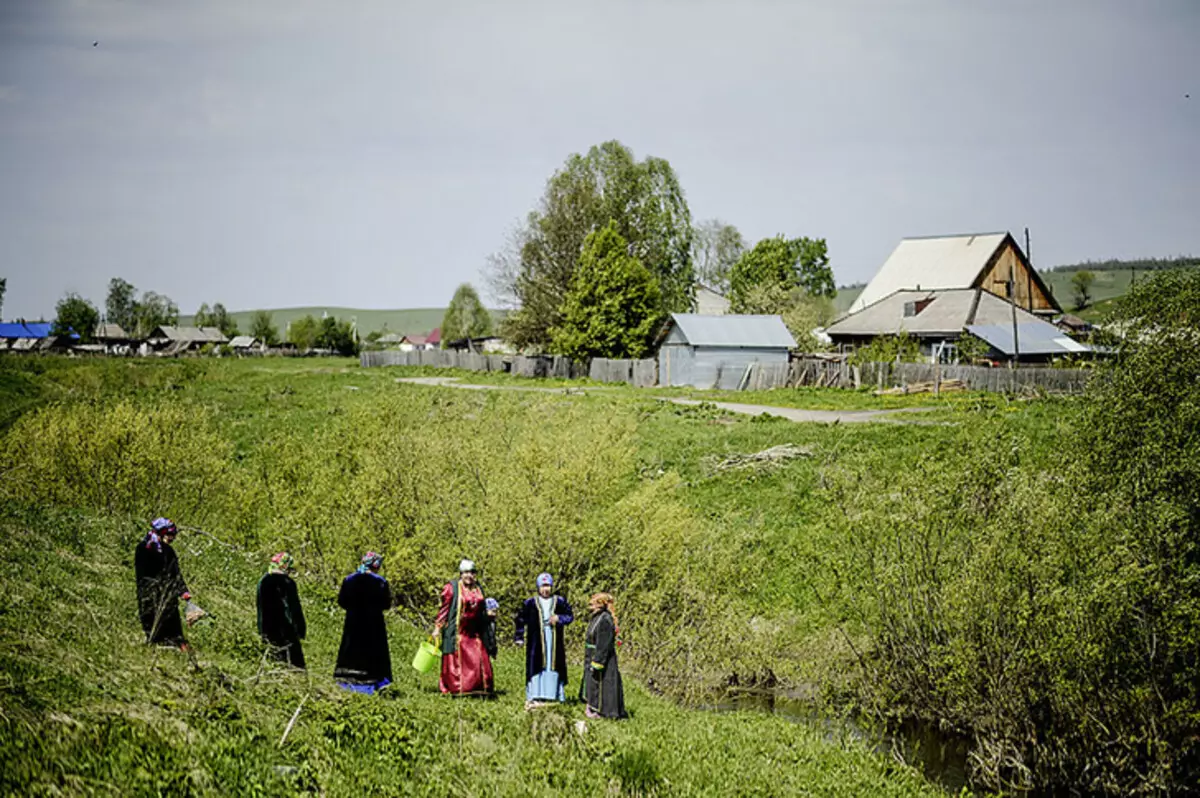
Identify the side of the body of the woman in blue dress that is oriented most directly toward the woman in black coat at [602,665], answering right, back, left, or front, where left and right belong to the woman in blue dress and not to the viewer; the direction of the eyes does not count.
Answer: left

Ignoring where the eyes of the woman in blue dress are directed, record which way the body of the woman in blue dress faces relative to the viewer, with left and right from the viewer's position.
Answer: facing the viewer

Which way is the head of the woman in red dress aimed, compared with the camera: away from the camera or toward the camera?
toward the camera

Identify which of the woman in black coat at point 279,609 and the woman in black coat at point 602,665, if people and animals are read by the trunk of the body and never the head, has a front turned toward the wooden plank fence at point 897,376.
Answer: the woman in black coat at point 279,609

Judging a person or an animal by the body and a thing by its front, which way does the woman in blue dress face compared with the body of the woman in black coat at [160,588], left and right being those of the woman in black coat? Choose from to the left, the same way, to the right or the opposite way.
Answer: to the right

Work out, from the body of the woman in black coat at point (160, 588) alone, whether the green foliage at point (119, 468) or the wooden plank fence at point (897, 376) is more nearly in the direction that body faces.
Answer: the wooden plank fence

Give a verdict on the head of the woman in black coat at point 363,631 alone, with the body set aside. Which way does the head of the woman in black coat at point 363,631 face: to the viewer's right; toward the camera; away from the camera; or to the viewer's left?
away from the camera

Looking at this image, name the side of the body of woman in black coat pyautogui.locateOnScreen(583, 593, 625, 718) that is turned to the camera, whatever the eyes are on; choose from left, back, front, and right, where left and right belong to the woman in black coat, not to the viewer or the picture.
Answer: left

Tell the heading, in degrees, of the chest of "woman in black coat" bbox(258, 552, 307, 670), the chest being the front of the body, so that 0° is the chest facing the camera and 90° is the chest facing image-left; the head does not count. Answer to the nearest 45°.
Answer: approximately 225°

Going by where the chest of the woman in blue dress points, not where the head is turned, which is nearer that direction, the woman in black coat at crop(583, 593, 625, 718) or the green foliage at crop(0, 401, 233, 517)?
the woman in black coat

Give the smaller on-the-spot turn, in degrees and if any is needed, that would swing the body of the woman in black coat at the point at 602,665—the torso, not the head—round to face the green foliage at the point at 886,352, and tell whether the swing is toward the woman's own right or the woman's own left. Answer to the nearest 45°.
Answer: approximately 90° to the woman's own right

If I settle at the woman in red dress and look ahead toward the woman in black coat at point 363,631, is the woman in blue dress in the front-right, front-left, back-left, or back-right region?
back-left

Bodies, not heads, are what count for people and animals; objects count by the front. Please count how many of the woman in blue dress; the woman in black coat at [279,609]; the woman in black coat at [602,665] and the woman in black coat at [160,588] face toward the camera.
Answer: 1

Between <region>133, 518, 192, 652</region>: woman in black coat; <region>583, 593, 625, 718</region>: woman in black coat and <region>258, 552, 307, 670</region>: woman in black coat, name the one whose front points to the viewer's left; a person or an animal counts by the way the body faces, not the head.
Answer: <region>583, 593, 625, 718</region>: woman in black coat

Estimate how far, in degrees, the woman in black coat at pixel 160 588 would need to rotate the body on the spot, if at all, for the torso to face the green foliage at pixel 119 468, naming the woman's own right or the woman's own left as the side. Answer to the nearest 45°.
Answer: approximately 90° to the woman's own left

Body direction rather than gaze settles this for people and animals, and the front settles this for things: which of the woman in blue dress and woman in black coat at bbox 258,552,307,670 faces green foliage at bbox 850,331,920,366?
the woman in black coat

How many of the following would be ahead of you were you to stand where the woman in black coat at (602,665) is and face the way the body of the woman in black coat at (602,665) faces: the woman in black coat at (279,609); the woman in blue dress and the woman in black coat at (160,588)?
3

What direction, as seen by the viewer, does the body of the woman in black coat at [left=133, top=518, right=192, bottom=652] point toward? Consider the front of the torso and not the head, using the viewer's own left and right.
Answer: facing to the right of the viewer

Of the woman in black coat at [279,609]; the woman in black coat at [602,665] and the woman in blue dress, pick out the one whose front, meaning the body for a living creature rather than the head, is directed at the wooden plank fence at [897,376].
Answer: the woman in black coat at [279,609]
